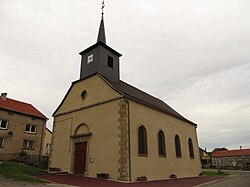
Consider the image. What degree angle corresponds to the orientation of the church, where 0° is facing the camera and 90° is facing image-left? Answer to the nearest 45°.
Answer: approximately 45°

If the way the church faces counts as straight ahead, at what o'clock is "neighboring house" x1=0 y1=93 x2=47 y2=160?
The neighboring house is roughly at 3 o'clock from the church.
